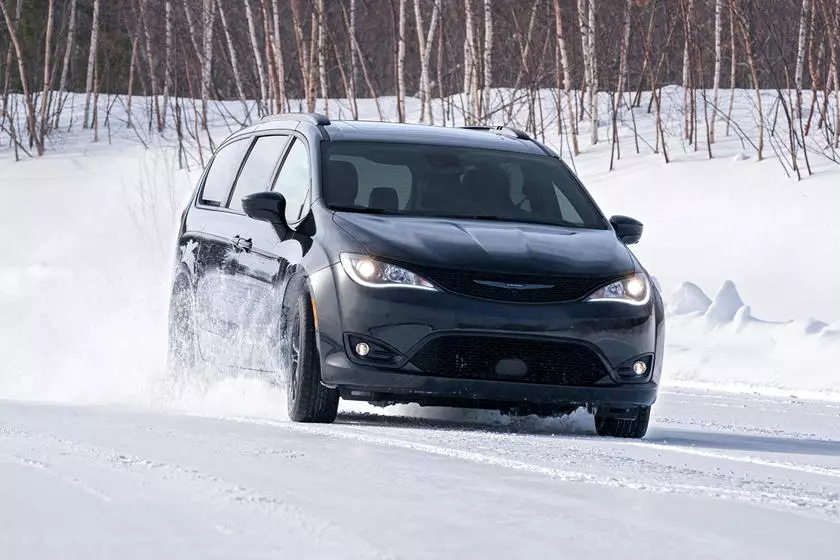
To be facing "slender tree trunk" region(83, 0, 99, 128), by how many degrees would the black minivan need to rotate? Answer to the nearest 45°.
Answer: approximately 135° to its left

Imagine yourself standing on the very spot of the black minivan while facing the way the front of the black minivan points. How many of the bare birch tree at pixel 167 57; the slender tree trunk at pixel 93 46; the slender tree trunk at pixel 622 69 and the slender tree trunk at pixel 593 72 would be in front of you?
0

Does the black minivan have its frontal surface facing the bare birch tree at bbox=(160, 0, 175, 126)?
no

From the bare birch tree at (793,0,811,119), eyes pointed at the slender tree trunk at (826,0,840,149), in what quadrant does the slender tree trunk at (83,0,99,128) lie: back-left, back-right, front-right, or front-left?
back-right

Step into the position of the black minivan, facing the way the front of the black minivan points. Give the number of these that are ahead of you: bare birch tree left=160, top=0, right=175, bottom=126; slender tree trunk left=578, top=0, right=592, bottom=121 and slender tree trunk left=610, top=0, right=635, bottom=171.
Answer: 0

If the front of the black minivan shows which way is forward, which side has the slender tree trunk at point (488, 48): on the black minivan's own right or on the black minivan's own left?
on the black minivan's own left

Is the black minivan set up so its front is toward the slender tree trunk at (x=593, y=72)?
no

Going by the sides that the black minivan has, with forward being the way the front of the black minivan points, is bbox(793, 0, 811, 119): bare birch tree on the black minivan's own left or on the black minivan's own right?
on the black minivan's own left

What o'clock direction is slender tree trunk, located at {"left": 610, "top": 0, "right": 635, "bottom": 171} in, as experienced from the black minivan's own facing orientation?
The slender tree trunk is roughly at 8 o'clock from the black minivan.

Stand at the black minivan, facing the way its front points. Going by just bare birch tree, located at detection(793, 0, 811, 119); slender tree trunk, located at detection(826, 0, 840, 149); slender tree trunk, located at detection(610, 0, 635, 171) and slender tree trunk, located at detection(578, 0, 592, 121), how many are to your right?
0

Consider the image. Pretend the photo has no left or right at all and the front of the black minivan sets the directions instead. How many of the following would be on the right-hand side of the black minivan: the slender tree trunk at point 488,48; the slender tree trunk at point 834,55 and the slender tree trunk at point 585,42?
0

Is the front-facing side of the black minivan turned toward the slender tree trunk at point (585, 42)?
no

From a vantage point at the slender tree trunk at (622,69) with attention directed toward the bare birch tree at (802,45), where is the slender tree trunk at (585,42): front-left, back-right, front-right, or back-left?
back-left

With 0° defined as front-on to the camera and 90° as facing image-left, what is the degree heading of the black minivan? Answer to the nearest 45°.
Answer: approximately 315°
